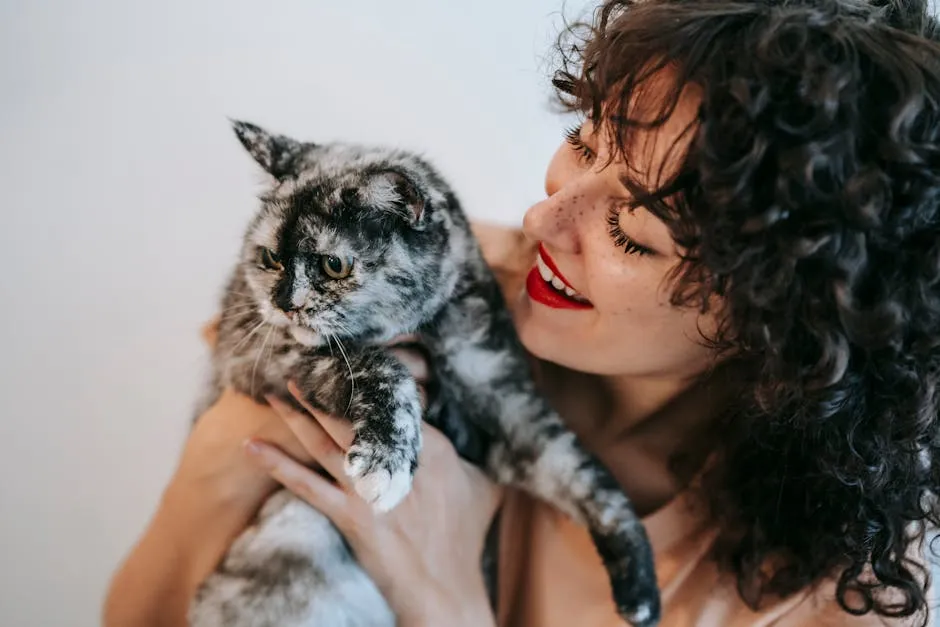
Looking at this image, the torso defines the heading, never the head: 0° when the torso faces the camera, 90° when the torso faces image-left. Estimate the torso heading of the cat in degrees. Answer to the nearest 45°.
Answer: approximately 45°
